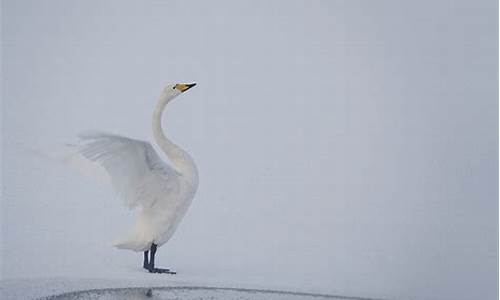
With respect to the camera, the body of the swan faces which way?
to the viewer's right
